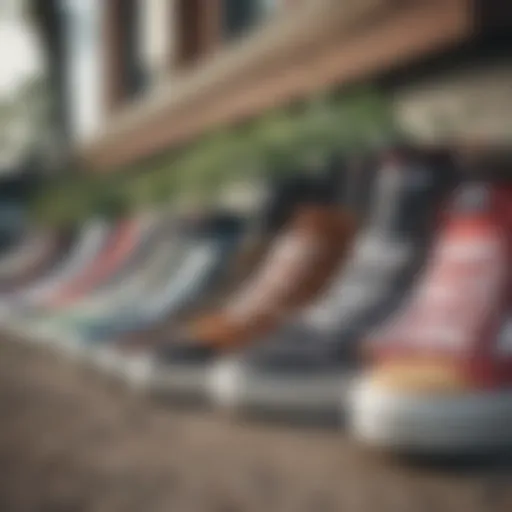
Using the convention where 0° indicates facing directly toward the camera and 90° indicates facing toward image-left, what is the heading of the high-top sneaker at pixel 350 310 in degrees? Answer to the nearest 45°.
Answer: approximately 90°
